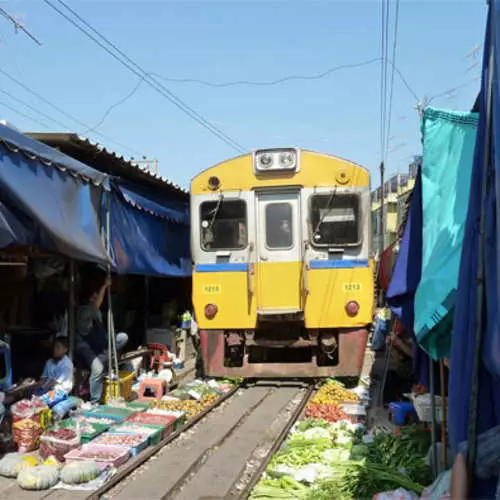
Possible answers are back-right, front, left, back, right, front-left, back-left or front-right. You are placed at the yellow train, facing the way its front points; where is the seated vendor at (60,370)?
front-right

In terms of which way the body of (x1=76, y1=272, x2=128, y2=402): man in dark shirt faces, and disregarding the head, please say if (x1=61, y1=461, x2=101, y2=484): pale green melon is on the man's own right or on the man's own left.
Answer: on the man's own right

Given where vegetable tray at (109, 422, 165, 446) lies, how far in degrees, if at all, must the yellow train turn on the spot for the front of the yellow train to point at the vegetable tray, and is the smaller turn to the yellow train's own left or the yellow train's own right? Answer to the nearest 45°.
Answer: approximately 45° to the yellow train's own right

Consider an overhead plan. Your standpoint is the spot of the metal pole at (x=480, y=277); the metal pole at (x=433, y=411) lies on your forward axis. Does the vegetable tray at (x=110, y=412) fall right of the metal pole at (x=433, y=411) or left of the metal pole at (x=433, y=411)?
left

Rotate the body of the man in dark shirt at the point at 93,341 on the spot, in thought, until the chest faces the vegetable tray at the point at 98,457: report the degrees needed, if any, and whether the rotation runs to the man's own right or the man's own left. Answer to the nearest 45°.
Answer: approximately 90° to the man's own right

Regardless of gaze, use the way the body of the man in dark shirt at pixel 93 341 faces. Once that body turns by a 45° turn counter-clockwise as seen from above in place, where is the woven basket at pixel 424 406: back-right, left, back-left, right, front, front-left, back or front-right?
right

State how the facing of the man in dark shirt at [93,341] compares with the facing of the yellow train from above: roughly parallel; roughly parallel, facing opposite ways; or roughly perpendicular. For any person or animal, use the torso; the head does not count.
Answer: roughly perpendicular

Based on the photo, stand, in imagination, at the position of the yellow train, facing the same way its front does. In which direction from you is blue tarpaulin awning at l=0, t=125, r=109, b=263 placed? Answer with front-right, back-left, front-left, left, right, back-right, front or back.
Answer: front-right

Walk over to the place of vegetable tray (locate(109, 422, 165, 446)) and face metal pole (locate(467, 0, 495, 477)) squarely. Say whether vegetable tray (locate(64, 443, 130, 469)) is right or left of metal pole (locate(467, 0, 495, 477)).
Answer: right

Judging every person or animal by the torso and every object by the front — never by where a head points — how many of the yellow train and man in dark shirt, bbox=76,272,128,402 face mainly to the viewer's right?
1

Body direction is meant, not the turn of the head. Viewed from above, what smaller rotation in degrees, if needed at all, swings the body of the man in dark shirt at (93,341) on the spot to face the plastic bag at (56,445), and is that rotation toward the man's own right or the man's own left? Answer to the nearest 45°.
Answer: approximately 90° to the man's own right

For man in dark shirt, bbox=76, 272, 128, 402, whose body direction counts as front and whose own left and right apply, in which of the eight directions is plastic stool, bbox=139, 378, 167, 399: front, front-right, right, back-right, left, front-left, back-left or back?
front

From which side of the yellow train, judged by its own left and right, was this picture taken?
front

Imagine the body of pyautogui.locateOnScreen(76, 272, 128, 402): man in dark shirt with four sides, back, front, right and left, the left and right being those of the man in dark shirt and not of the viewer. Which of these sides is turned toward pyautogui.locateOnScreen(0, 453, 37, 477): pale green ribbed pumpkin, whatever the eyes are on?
right

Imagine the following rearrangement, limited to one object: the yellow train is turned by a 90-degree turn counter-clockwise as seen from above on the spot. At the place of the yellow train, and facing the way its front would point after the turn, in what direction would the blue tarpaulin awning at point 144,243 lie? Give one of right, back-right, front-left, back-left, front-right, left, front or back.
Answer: back

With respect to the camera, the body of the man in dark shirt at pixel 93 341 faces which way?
to the viewer's right
